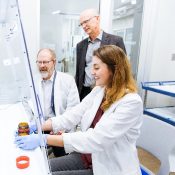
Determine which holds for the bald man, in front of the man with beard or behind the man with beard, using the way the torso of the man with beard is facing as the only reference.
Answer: behind

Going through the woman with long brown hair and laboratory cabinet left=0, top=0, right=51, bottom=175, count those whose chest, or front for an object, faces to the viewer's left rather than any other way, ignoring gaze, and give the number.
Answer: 1

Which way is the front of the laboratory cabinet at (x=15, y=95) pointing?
to the viewer's right

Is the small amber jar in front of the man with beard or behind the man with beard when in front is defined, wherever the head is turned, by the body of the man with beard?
in front

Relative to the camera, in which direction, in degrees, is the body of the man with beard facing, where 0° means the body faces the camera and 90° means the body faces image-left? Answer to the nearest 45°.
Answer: approximately 45°

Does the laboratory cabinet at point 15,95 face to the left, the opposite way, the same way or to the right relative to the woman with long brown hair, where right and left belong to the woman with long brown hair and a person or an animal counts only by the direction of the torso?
the opposite way

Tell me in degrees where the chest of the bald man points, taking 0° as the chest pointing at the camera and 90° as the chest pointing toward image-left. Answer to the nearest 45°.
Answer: approximately 45°

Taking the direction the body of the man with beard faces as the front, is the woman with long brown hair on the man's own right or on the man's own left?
on the man's own left

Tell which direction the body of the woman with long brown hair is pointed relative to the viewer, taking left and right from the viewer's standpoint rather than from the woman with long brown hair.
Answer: facing to the left of the viewer
